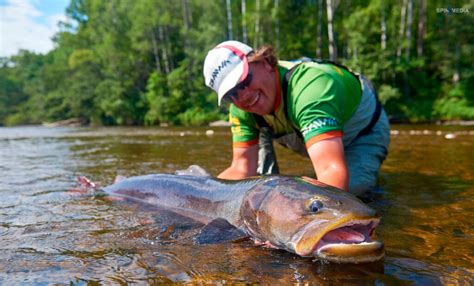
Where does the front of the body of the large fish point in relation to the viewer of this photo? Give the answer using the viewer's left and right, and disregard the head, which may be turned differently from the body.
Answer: facing the viewer and to the right of the viewer

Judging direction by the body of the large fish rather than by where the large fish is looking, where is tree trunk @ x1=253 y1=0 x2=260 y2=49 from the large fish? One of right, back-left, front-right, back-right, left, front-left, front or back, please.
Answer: back-left

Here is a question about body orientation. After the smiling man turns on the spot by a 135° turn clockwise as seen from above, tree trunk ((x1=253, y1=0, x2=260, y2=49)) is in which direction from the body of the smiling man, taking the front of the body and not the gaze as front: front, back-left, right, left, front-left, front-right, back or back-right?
front

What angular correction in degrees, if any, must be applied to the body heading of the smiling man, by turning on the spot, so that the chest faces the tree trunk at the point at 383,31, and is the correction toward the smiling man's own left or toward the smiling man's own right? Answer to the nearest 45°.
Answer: approximately 135° to the smiling man's own right

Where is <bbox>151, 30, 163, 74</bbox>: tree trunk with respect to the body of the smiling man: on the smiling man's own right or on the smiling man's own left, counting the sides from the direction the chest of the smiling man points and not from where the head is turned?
on the smiling man's own right

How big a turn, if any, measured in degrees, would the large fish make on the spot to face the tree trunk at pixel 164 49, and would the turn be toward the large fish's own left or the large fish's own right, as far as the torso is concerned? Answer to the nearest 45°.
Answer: approximately 135° to the large fish's own left

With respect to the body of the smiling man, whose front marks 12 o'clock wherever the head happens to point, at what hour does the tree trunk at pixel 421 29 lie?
The tree trunk is roughly at 5 o'clock from the smiling man.

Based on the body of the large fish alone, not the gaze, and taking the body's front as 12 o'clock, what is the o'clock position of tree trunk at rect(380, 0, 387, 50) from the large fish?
The tree trunk is roughly at 8 o'clock from the large fish.

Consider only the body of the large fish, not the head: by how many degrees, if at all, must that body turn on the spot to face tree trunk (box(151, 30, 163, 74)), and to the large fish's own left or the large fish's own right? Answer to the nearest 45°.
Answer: approximately 135° to the large fish's own left

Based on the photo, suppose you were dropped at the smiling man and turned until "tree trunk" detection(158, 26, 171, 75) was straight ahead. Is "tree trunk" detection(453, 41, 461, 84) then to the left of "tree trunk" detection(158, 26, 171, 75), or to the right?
right

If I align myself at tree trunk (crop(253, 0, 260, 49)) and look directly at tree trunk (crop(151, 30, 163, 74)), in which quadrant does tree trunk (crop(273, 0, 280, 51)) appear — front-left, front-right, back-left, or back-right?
back-right
